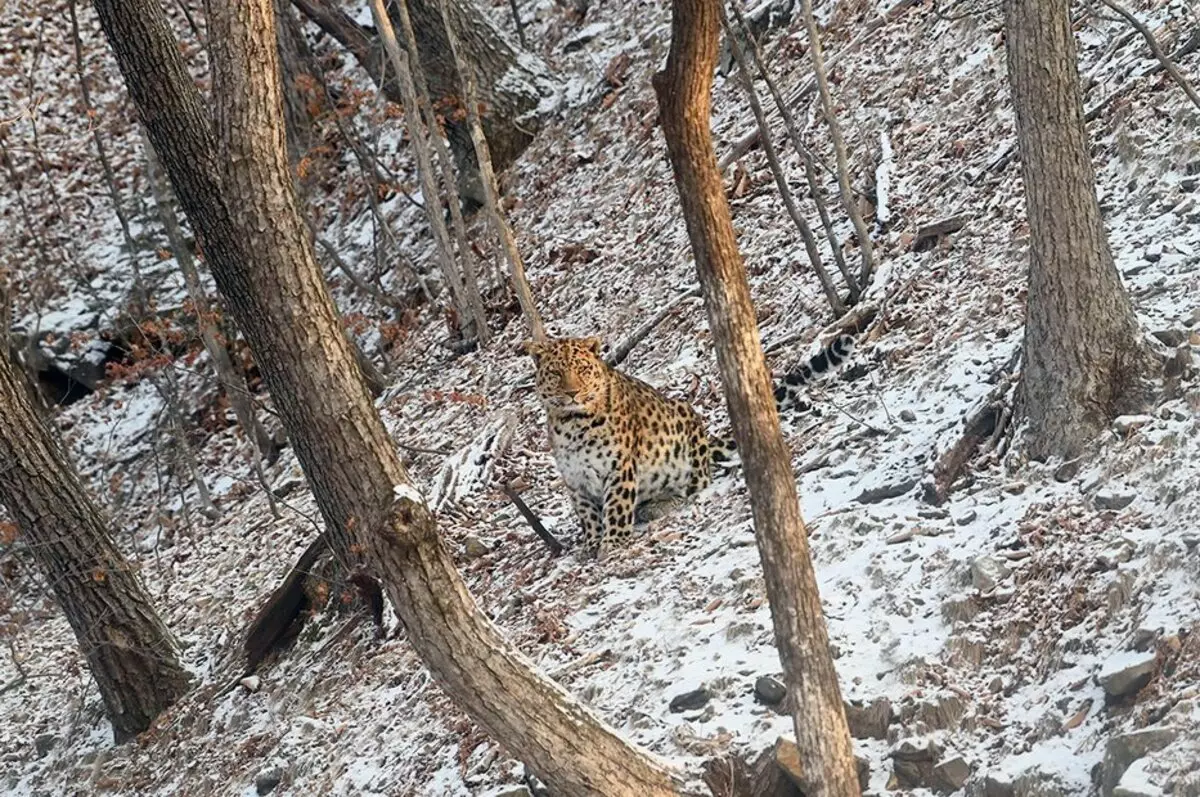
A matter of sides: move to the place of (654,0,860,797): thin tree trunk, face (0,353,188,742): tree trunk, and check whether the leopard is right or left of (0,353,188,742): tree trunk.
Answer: right

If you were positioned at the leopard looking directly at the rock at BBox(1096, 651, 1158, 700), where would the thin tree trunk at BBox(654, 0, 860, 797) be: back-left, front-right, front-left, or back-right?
front-right

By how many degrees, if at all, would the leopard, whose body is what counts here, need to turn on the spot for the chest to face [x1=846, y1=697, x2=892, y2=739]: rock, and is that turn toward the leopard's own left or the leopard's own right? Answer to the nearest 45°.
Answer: approximately 45° to the leopard's own left

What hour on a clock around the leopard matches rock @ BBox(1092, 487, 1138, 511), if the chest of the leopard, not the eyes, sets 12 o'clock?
The rock is roughly at 9 o'clock from the leopard.

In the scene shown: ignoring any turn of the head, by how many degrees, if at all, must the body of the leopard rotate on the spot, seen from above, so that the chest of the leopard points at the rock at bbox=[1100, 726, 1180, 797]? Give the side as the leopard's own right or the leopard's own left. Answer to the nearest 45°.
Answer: approximately 90° to the leopard's own left

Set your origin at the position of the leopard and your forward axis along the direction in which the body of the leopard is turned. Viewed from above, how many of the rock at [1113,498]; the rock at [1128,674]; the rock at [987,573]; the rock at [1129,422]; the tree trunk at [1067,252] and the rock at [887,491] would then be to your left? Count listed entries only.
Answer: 6

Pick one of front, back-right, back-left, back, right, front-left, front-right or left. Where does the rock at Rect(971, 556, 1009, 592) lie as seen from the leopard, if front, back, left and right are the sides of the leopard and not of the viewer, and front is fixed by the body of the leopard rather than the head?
left

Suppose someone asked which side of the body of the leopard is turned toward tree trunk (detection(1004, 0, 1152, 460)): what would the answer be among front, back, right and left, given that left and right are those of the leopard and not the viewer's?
back

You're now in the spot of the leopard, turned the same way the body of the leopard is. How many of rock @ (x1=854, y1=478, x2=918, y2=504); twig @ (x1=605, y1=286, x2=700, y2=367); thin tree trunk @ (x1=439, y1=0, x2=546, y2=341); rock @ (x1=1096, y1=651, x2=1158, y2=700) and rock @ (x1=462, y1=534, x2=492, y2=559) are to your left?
2

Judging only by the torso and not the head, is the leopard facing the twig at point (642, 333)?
no

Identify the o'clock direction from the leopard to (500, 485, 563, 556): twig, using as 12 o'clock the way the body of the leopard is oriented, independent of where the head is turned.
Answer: The twig is roughly at 2 o'clock from the leopard.

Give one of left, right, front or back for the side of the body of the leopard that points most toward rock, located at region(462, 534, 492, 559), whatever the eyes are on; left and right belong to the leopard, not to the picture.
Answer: right

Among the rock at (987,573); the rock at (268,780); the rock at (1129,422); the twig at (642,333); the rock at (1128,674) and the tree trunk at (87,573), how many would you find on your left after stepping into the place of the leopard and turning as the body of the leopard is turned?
3

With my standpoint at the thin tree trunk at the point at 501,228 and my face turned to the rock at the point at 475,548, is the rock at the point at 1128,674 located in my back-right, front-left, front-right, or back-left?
front-left

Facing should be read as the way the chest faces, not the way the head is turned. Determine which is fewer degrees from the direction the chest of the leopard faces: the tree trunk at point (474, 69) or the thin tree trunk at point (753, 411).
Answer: the thin tree trunk

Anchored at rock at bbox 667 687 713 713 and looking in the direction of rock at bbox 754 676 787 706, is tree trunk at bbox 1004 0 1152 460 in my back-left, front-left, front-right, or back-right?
front-left

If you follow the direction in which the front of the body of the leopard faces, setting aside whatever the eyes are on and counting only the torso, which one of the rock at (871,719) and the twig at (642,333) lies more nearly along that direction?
the rock

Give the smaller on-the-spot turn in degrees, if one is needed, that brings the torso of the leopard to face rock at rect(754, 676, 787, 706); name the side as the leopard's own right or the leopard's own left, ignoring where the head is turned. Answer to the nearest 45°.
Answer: approximately 45° to the leopard's own left

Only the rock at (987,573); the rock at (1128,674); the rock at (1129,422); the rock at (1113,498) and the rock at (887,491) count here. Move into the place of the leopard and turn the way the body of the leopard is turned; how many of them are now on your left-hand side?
5

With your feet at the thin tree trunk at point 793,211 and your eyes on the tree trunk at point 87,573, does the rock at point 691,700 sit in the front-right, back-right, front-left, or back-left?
front-left

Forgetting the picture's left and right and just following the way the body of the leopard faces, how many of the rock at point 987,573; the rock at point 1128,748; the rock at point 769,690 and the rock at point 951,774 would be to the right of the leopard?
0

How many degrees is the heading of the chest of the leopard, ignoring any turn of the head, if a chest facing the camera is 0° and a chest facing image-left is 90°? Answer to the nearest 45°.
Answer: approximately 45°

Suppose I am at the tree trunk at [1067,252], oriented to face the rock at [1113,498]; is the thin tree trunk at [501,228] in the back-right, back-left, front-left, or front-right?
back-right
